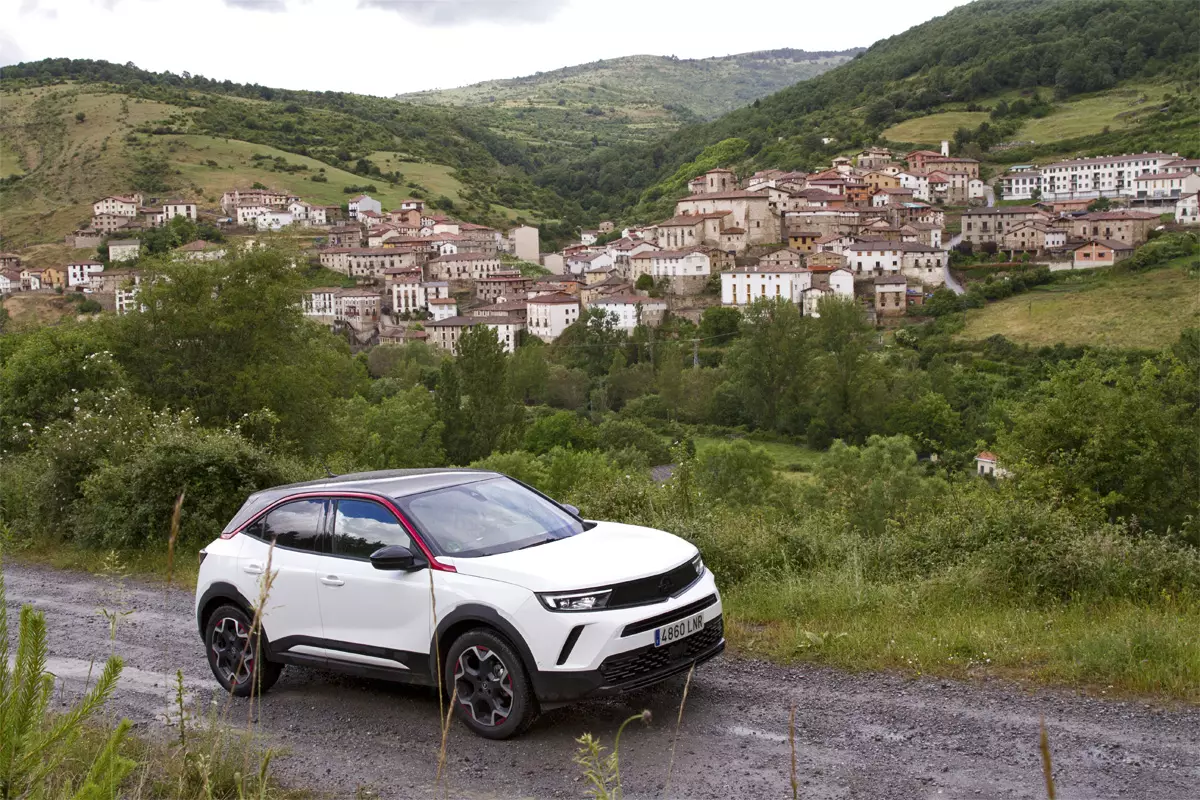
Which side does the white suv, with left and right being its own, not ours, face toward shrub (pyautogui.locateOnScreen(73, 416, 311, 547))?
back

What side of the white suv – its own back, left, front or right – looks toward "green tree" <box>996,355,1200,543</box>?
left

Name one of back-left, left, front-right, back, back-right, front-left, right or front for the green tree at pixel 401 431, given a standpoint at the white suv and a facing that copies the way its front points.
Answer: back-left

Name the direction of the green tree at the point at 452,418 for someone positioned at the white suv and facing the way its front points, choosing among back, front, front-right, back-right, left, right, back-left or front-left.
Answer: back-left

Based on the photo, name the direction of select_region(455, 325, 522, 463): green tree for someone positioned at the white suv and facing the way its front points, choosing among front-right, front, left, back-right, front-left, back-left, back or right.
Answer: back-left

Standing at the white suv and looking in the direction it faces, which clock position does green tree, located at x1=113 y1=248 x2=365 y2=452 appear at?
The green tree is roughly at 7 o'clock from the white suv.

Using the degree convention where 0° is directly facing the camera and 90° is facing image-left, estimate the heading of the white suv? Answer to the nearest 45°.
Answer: approximately 315°
